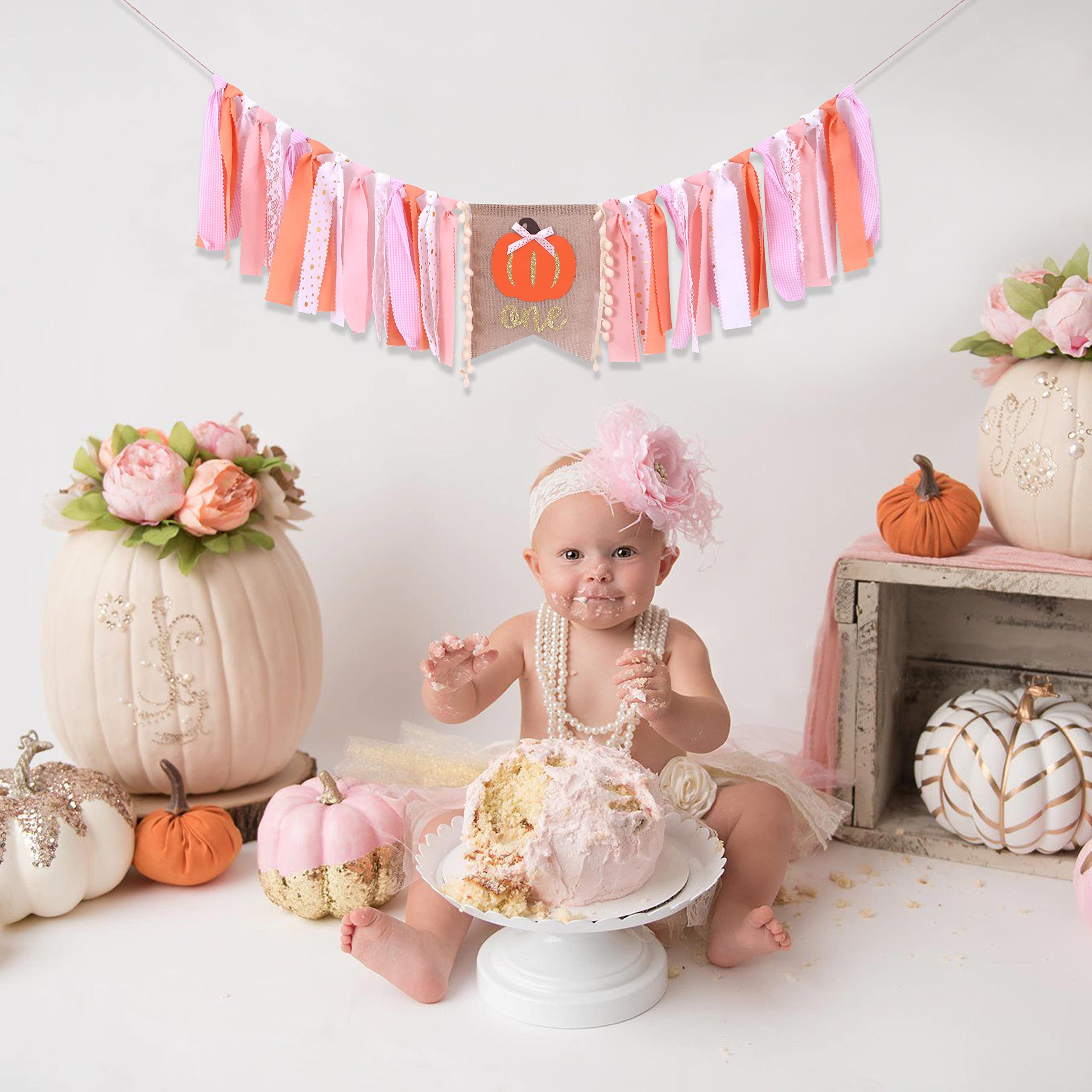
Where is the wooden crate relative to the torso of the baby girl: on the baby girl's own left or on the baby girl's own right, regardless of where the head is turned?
on the baby girl's own left

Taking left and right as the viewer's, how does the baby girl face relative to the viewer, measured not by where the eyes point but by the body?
facing the viewer

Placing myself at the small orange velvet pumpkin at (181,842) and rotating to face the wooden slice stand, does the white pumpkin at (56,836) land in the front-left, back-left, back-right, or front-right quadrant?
back-left

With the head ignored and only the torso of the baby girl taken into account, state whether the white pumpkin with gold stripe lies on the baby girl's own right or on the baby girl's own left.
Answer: on the baby girl's own left

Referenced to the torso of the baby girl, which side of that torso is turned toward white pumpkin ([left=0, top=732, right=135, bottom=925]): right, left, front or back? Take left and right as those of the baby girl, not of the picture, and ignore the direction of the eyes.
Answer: right

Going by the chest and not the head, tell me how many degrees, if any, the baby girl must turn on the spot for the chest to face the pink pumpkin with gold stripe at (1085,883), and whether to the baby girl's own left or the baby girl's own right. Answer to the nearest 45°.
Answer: approximately 90° to the baby girl's own left

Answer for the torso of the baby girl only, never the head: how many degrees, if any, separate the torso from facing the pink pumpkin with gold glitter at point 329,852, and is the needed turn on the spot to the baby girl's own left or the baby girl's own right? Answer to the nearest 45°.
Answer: approximately 90° to the baby girl's own right

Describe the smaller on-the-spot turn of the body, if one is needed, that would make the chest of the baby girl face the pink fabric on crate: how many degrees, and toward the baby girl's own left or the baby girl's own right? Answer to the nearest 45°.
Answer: approximately 135° to the baby girl's own left
